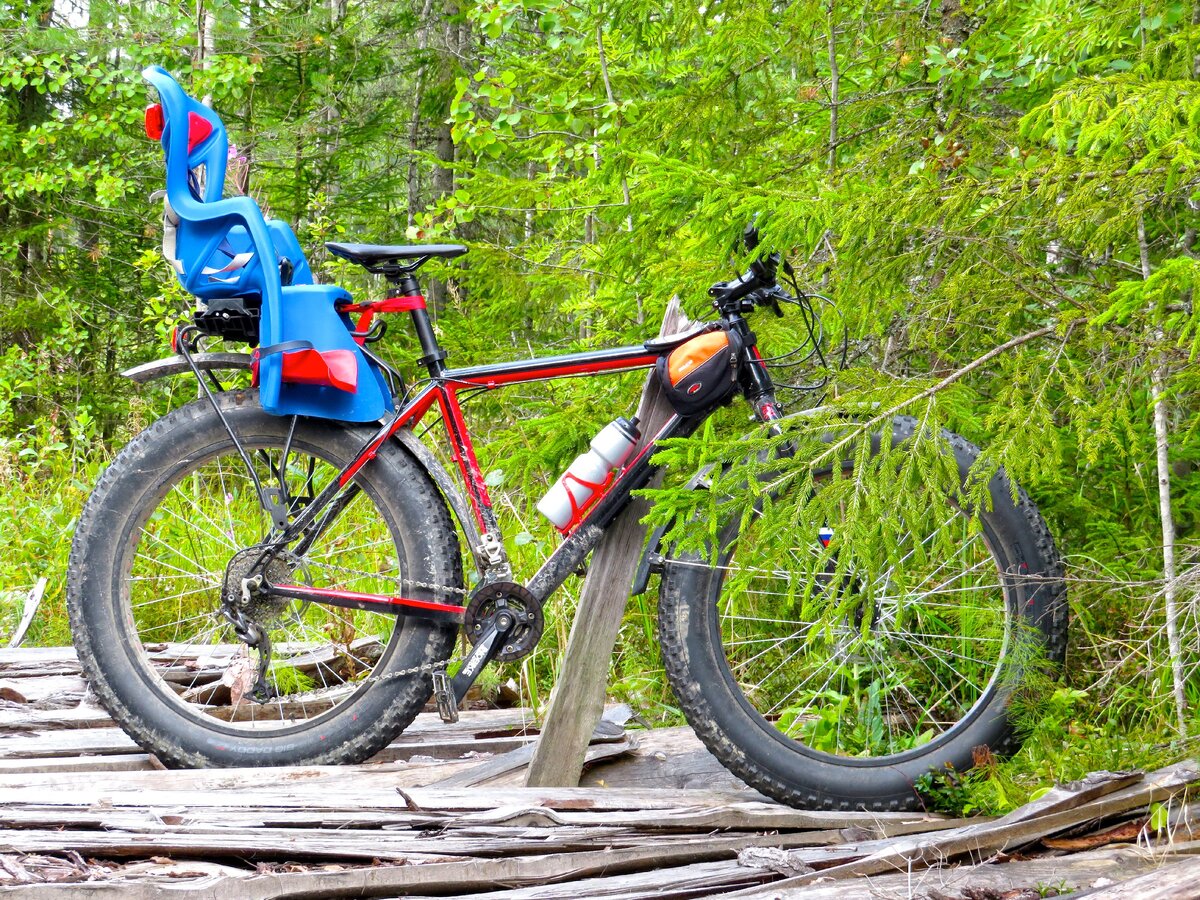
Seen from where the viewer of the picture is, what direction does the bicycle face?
facing to the right of the viewer

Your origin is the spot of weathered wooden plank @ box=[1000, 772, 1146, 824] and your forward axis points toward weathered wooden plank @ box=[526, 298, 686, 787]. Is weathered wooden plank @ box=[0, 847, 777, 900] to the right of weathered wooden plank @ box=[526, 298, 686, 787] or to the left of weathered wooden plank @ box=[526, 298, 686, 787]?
left

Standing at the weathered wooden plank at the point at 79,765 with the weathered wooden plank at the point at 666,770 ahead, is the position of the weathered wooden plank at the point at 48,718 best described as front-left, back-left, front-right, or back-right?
back-left

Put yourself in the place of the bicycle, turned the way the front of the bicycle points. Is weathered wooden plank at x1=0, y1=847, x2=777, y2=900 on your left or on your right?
on your right

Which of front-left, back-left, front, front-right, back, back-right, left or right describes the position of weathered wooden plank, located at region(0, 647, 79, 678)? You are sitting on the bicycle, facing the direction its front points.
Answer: back-left

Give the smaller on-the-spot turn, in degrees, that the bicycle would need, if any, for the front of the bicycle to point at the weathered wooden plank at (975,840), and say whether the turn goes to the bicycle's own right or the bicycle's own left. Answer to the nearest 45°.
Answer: approximately 45° to the bicycle's own right

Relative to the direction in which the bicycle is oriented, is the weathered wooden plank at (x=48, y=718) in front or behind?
behind
